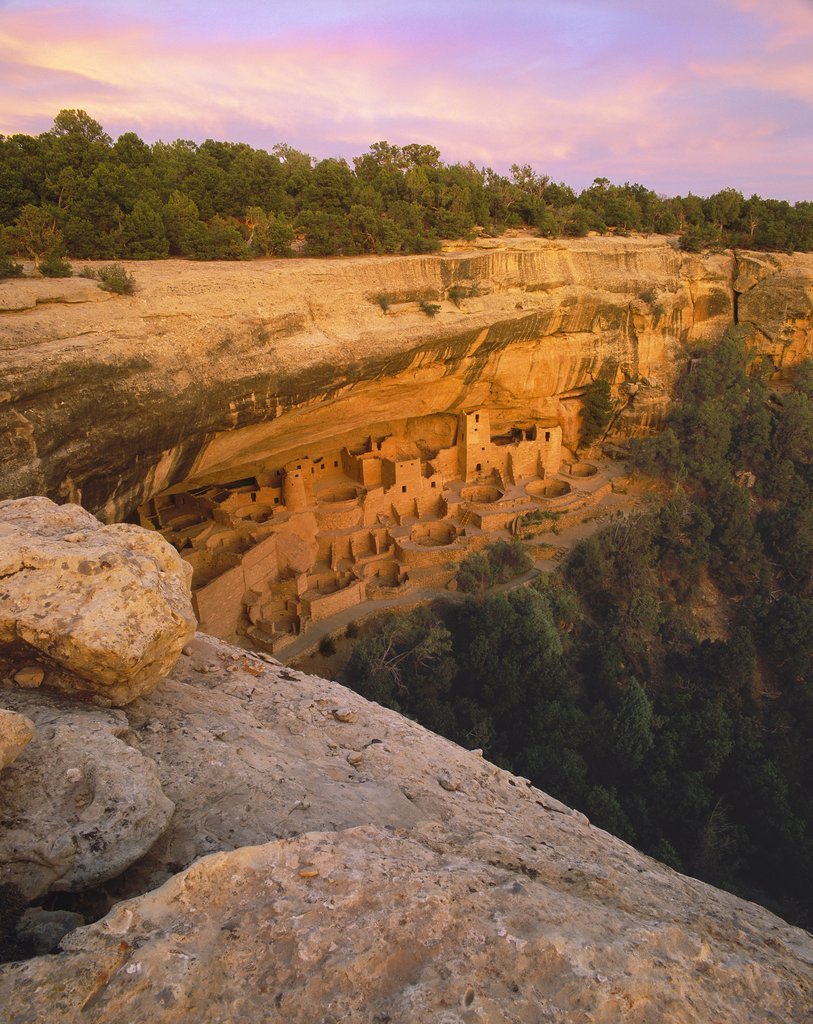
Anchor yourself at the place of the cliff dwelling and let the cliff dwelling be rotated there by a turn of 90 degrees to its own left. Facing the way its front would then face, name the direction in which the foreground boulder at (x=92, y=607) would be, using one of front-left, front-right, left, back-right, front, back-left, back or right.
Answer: back-right

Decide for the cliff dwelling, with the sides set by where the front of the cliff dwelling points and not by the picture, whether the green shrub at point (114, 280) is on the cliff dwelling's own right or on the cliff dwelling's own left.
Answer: on the cliff dwelling's own right

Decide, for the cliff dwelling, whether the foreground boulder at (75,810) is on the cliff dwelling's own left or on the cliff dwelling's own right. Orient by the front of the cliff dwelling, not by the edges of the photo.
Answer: on the cliff dwelling's own right

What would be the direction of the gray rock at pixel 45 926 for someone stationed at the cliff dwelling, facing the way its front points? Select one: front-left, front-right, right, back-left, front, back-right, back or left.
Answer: front-right

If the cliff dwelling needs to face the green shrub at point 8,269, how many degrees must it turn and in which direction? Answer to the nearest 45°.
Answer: approximately 90° to its right

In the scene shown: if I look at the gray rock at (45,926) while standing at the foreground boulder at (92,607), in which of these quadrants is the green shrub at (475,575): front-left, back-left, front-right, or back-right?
back-left

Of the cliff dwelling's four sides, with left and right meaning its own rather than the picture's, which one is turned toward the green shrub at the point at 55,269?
right
